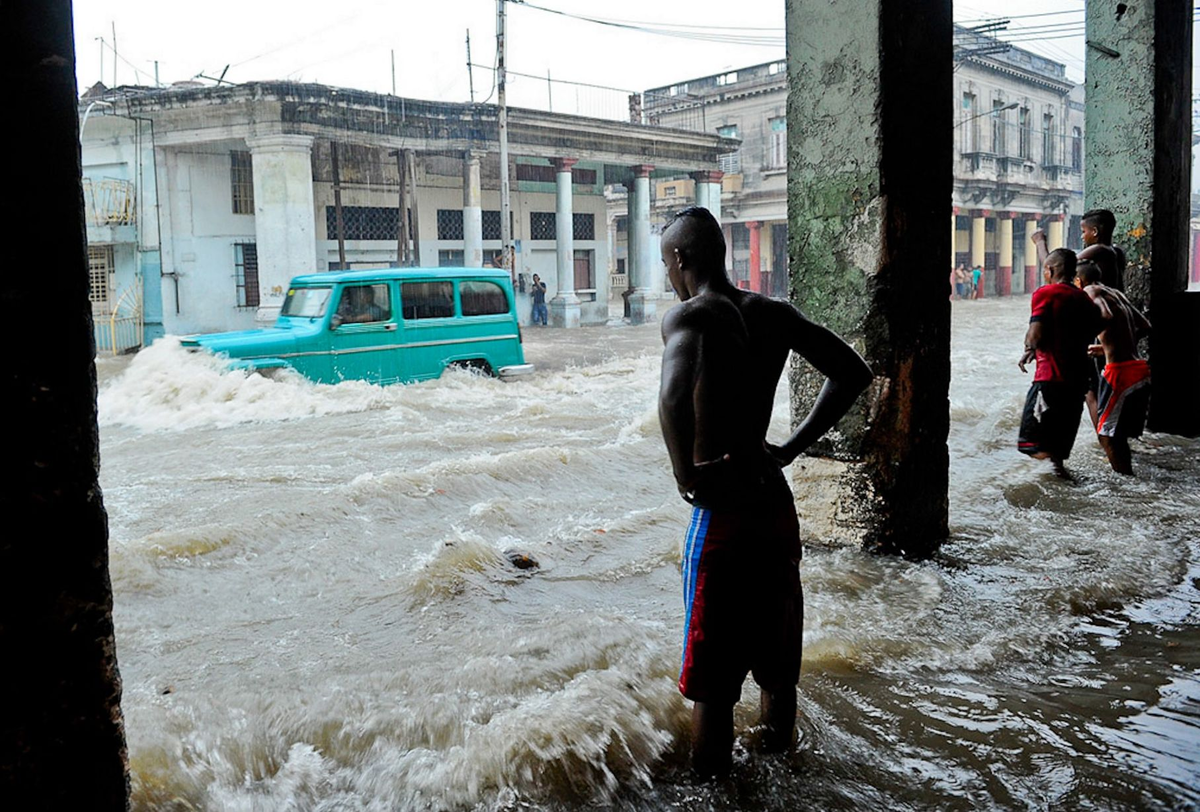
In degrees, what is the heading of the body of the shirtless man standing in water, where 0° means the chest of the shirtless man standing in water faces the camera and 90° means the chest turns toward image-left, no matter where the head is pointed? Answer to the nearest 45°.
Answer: approximately 135°

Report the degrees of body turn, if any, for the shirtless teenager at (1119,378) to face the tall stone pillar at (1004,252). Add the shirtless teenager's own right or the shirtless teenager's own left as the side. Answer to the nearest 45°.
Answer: approximately 45° to the shirtless teenager's own right

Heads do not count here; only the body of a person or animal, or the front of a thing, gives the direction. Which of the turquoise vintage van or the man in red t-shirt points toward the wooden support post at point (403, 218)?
the man in red t-shirt

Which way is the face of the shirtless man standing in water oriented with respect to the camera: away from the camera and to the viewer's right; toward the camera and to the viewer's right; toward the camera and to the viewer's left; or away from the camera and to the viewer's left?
away from the camera and to the viewer's left

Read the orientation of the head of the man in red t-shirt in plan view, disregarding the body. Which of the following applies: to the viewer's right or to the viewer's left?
to the viewer's left

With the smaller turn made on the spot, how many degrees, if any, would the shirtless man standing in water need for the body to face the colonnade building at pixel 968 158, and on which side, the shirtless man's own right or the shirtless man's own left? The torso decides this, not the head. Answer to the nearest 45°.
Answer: approximately 45° to the shirtless man's own right

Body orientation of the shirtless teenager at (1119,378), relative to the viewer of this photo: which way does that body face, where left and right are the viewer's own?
facing away from the viewer and to the left of the viewer

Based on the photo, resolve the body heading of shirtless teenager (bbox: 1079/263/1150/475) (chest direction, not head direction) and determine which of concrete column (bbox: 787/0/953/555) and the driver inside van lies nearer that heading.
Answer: the driver inside van

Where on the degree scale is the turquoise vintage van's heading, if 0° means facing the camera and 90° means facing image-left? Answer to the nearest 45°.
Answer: approximately 45°

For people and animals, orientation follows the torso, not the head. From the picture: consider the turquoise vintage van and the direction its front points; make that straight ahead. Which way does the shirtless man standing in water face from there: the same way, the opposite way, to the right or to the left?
to the right

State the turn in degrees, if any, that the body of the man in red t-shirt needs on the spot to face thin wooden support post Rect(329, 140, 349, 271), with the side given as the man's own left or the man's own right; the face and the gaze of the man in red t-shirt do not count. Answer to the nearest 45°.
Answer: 0° — they already face it
